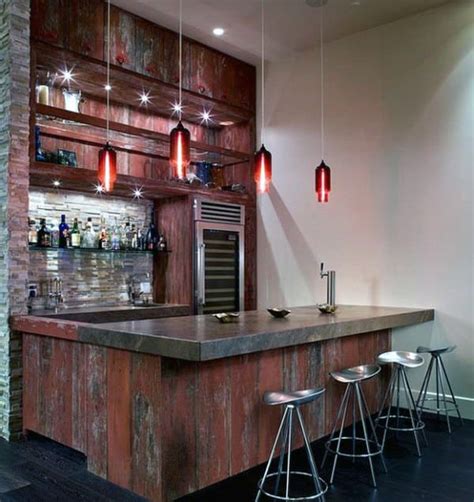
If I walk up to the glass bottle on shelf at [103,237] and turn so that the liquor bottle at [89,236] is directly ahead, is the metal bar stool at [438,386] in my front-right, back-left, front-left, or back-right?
back-left

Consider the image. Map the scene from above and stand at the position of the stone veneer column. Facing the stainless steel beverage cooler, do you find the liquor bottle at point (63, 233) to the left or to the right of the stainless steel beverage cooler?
left

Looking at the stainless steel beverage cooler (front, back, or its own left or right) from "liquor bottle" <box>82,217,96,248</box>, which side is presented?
right

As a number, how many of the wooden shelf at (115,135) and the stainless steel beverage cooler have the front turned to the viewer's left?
0

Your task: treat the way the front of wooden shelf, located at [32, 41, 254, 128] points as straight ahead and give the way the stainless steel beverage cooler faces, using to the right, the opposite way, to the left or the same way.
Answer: the same way

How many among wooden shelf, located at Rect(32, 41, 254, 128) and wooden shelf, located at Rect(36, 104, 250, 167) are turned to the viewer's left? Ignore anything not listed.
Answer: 0

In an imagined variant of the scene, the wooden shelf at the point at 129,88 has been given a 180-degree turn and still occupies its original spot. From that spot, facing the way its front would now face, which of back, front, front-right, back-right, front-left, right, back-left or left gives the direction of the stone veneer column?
left

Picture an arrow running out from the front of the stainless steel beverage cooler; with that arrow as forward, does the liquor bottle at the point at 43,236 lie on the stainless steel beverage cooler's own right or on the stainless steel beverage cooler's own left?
on the stainless steel beverage cooler's own right

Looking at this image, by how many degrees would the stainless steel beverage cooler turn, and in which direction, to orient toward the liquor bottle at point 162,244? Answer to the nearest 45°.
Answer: approximately 135° to its right

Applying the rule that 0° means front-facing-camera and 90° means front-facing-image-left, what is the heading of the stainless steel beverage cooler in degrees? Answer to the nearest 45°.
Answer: approximately 315°

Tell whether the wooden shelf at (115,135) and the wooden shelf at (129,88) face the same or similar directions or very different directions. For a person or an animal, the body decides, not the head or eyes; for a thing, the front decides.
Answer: same or similar directions

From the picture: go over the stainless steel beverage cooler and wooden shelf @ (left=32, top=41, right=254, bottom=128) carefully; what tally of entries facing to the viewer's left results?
0

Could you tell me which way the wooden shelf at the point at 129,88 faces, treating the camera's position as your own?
facing the viewer and to the right of the viewer
